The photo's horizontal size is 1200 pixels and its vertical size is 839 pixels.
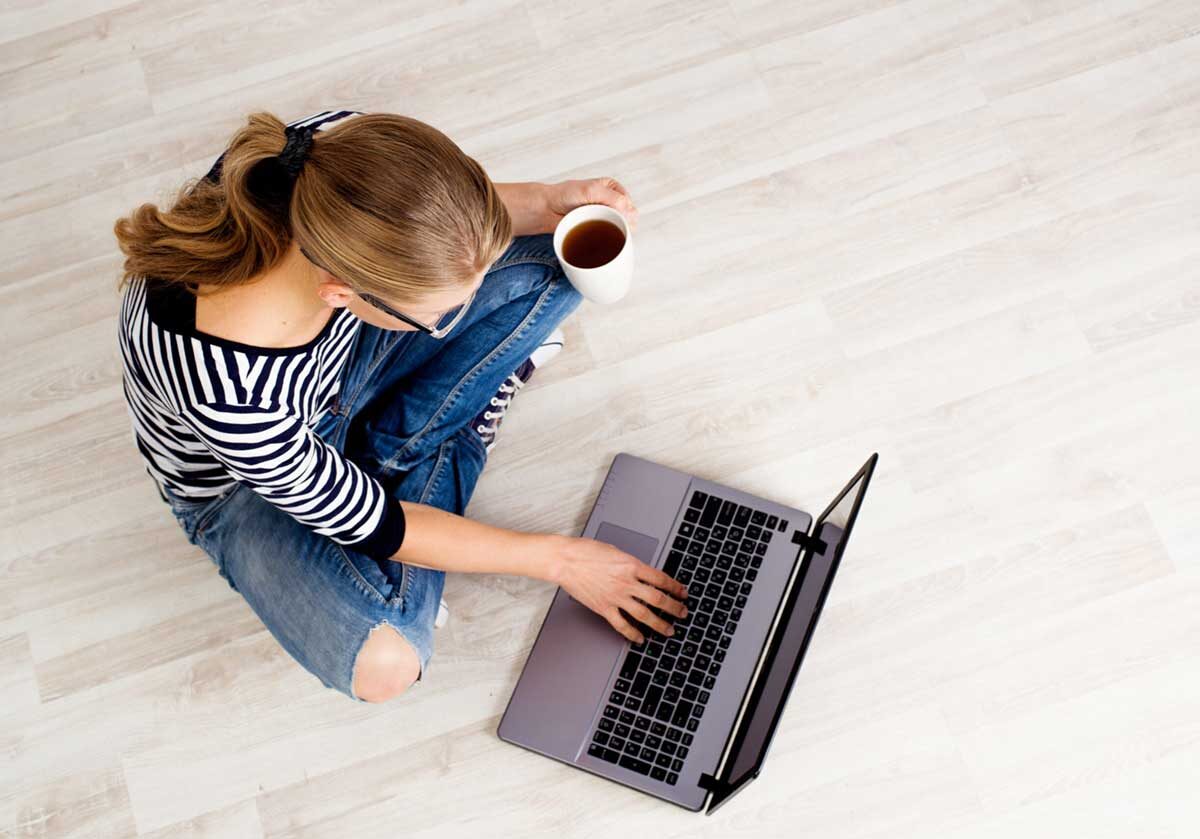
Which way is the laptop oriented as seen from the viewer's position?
to the viewer's left

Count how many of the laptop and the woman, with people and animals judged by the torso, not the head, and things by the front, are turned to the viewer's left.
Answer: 1
